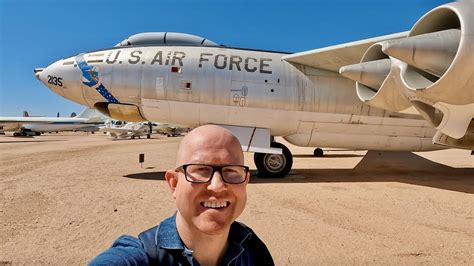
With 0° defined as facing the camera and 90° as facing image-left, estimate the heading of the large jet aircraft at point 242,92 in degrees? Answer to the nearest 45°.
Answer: approximately 90°

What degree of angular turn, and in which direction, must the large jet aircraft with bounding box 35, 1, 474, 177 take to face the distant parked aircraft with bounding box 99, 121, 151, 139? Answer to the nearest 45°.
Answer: approximately 45° to its right

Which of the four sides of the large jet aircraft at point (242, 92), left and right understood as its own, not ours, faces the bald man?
left
